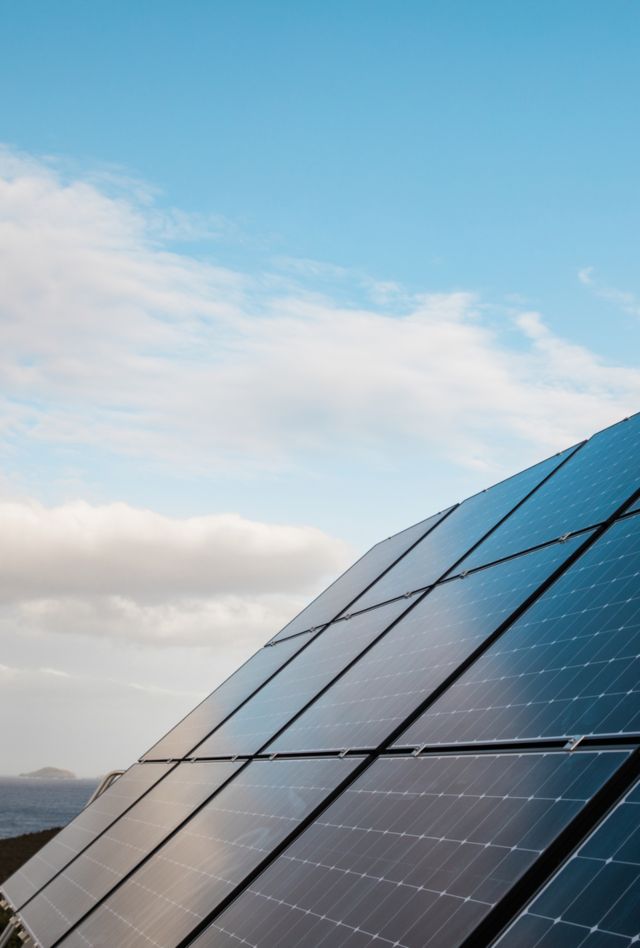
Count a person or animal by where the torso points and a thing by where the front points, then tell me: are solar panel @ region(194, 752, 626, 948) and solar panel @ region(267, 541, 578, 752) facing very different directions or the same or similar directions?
same or similar directions

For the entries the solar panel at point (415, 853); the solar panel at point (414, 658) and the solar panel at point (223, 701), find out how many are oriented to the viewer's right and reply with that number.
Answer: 0

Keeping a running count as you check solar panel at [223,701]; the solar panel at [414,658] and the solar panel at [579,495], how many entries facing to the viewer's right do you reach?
0

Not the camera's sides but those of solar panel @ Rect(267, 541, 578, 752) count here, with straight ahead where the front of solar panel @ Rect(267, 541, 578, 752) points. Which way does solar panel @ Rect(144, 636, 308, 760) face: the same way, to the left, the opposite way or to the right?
the same way

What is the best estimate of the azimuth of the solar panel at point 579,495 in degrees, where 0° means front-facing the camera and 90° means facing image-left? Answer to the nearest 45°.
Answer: approximately 45°

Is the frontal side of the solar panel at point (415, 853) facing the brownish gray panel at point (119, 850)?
no

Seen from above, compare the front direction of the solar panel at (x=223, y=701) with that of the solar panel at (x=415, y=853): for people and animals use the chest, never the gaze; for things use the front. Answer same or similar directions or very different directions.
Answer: same or similar directions

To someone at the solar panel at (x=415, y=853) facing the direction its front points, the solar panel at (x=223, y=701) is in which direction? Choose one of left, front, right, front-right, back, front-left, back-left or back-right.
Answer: back-right

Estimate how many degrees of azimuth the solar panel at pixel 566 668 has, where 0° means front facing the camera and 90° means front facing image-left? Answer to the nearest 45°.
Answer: approximately 45°

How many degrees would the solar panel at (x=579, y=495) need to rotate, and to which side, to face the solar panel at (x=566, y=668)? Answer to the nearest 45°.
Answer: approximately 45° to its left

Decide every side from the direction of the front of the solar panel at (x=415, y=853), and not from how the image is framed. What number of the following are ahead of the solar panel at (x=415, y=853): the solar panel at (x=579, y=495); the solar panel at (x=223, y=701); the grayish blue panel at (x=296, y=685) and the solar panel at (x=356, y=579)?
0

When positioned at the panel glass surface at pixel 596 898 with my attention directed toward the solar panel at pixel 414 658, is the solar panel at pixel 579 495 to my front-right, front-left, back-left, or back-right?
front-right

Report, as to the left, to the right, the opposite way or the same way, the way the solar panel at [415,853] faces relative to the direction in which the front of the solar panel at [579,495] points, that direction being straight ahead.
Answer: the same way

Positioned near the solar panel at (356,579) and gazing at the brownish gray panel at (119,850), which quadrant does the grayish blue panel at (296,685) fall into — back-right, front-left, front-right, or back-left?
front-left

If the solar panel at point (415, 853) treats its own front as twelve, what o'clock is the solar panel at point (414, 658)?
the solar panel at point (414, 658) is roughly at 5 o'clock from the solar panel at point (415, 853).

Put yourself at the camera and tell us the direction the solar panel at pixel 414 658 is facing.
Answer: facing the viewer and to the left of the viewer
